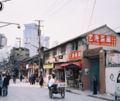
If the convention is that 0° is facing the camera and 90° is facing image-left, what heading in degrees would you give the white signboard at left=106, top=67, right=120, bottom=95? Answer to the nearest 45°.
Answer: approximately 0°

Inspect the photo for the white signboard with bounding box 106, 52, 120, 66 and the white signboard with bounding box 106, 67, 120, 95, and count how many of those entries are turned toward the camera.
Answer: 2

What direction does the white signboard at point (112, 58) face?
toward the camera

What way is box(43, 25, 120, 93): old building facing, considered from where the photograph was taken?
facing the viewer and to the left of the viewer

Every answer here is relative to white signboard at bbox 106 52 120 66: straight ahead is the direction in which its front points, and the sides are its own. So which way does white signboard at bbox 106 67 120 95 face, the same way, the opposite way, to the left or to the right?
the same way
